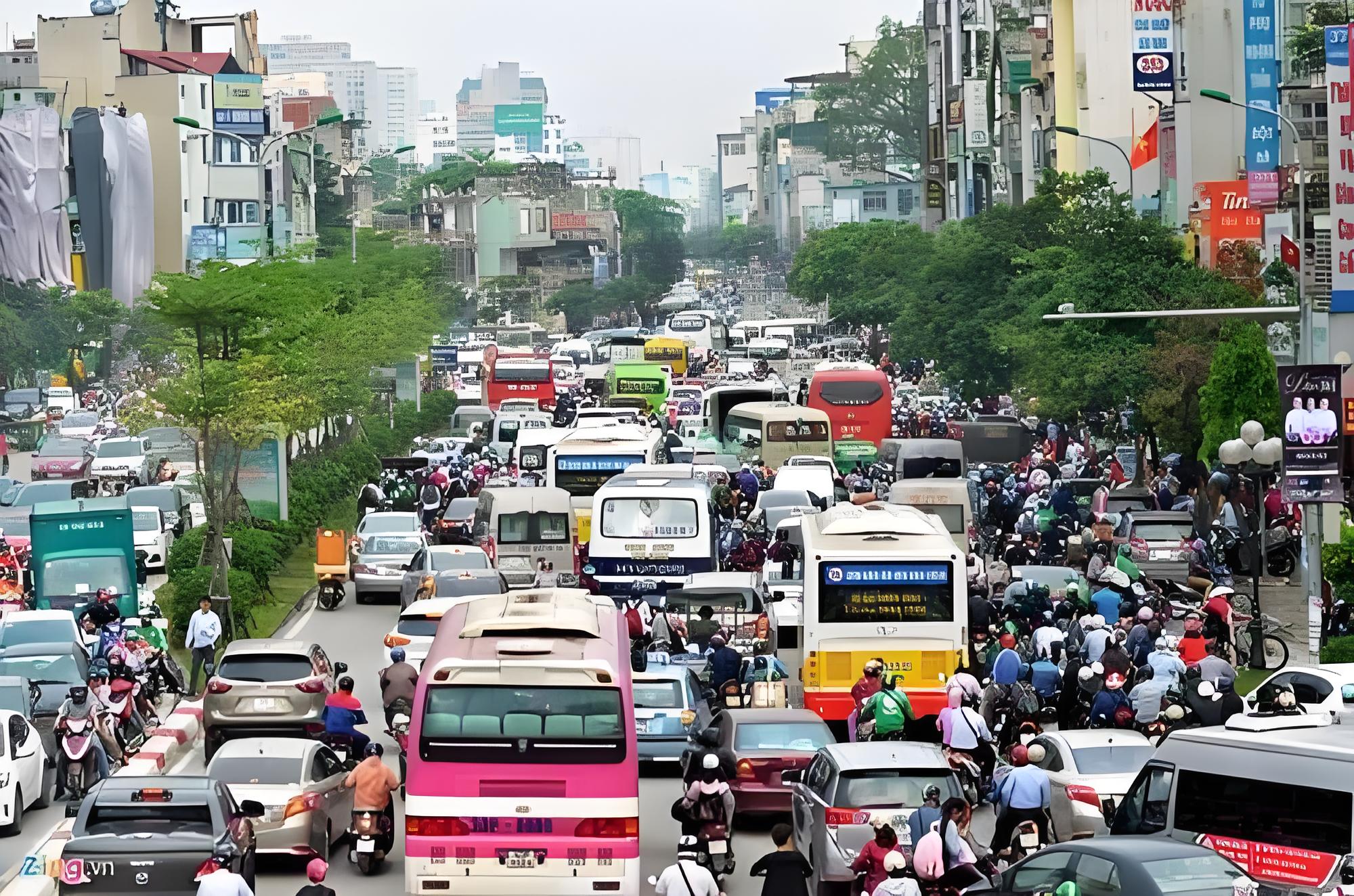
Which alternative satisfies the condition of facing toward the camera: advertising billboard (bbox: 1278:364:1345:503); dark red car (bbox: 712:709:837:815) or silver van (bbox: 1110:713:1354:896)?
the advertising billboard

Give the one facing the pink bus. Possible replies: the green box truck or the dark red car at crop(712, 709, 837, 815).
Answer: the green box truck

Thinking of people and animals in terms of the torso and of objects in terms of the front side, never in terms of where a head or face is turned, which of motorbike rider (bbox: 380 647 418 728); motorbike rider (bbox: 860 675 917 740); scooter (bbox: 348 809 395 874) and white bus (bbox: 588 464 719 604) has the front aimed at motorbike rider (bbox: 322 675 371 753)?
the scooter

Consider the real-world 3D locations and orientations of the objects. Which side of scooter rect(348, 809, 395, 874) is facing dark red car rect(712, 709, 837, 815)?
right

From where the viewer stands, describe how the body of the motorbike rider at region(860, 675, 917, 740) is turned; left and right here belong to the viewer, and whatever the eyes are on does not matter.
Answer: facing away from the viewer

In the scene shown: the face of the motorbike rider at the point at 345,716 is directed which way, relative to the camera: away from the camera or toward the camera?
away from the camera

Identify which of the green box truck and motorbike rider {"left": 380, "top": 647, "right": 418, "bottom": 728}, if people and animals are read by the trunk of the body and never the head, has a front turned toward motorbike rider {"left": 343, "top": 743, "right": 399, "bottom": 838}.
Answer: the green box truck

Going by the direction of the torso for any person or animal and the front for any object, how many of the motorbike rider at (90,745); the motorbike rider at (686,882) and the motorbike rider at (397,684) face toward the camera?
1

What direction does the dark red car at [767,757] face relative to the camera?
away from the camera

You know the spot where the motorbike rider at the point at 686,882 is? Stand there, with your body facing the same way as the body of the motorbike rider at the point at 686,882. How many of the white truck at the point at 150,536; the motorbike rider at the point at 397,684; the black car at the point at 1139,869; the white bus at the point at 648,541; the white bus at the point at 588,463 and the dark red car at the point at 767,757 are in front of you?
5

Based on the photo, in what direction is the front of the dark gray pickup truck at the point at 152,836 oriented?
away from the camera

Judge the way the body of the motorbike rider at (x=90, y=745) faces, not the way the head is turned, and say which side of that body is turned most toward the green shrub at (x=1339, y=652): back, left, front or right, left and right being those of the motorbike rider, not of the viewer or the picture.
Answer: left

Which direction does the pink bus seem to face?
away from the camera

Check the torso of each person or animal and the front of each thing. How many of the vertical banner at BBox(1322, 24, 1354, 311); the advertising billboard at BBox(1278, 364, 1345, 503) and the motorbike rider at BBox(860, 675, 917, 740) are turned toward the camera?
2

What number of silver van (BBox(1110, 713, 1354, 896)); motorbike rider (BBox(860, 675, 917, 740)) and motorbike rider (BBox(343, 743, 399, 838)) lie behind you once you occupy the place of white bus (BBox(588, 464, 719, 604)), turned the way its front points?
3

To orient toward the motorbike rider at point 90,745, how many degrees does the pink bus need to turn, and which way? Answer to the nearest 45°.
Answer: approximately 45° to its left
